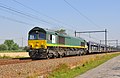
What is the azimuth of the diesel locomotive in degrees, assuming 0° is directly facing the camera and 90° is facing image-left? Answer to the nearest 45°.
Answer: approximately 45°
